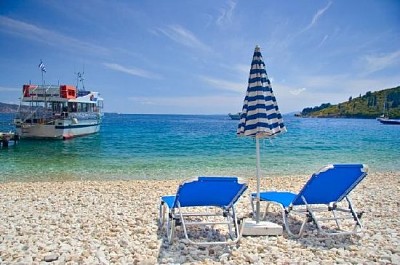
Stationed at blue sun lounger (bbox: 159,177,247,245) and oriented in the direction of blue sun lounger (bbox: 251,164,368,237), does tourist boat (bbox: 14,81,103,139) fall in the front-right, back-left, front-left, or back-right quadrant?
back-left

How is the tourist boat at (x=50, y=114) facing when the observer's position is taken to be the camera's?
facing away from the viewer and to the right of the viewer

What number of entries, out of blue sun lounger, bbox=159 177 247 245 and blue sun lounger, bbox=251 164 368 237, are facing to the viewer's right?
0

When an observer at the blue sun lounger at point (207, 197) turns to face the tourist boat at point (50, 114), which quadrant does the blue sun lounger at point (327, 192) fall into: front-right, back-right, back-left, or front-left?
back-right
